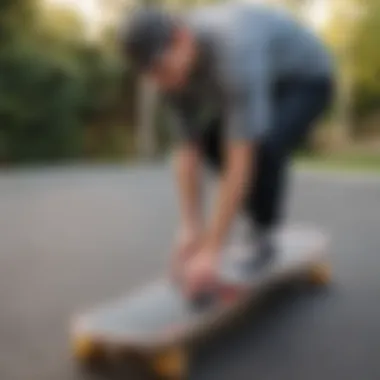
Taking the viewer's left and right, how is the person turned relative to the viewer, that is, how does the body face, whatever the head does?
facing the viewer and to the left of the viewer

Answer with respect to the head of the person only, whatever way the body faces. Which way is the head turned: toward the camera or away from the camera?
toward the camera
